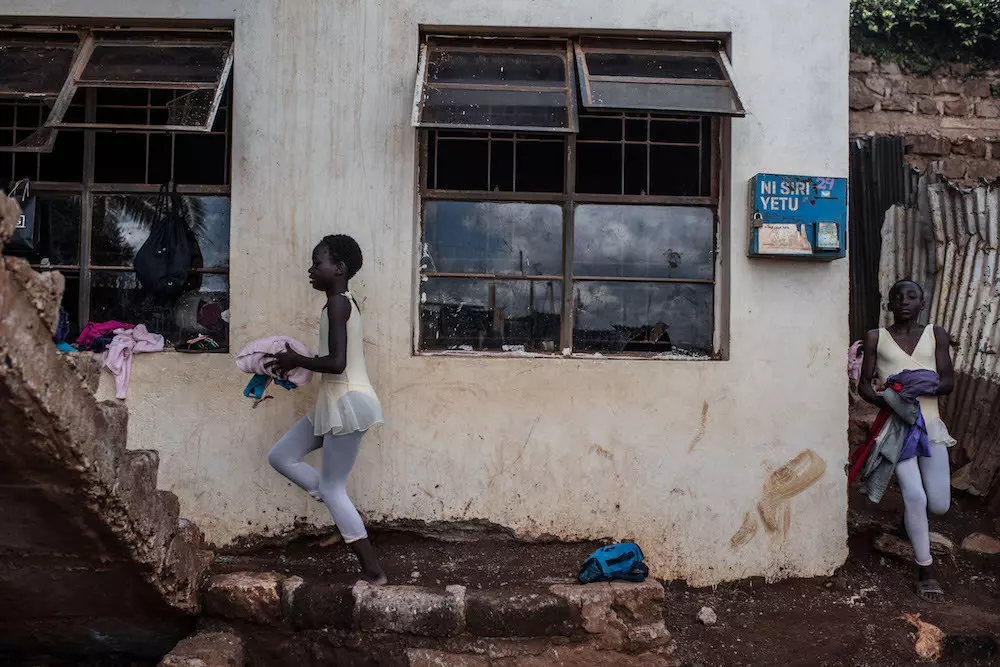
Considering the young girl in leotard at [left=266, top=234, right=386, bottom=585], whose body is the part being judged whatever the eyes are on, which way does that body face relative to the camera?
to the viewer's left

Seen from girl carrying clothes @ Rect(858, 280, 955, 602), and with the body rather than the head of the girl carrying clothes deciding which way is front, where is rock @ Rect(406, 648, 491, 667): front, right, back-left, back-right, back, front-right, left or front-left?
front-right

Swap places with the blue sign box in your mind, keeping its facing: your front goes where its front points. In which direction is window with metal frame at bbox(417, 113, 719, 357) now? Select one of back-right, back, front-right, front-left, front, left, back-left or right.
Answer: right

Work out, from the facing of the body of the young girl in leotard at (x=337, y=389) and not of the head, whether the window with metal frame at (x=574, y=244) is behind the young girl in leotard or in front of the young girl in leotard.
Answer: behind

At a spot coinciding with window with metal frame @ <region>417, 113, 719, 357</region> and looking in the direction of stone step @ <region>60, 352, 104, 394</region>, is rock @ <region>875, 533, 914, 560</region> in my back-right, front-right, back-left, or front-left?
back-left

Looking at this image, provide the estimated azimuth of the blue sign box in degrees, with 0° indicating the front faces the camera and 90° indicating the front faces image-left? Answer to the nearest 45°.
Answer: approximately 0°

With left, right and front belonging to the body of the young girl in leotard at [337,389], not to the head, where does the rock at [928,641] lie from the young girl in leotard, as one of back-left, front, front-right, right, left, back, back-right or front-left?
back
